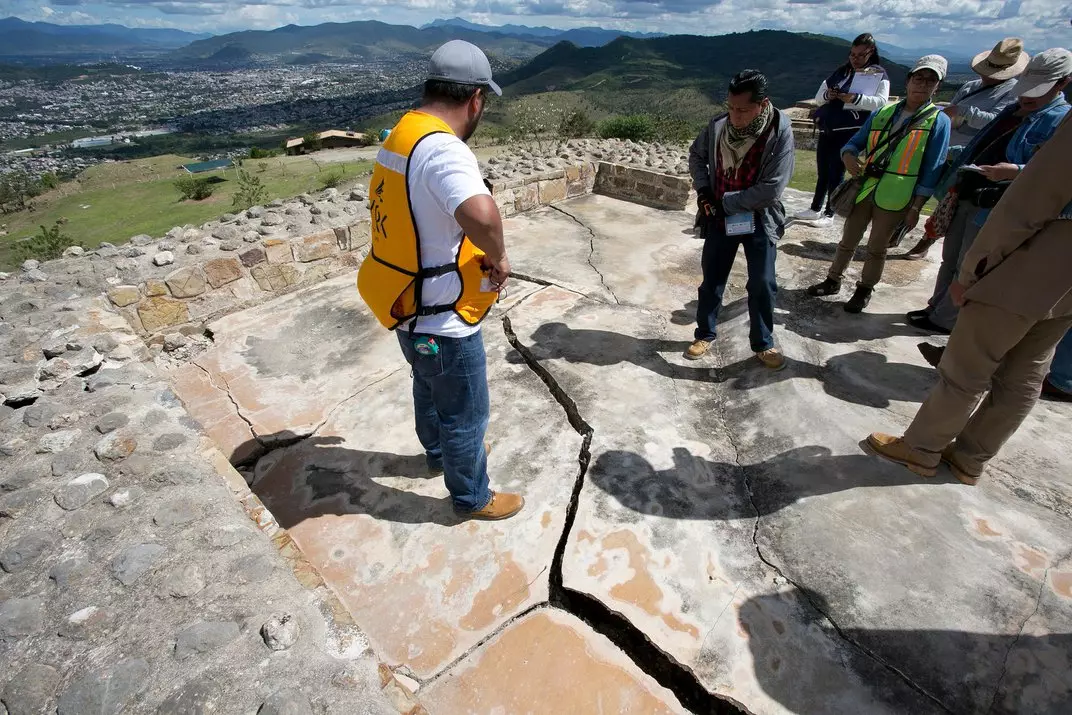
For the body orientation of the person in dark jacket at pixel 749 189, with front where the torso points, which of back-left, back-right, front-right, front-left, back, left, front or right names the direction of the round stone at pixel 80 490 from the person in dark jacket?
front-right

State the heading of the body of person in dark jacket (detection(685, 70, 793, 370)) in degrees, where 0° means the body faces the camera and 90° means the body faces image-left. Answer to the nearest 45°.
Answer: approximately 0°

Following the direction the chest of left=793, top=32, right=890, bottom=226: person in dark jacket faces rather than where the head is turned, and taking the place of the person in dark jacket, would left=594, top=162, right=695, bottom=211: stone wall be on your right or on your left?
on your right

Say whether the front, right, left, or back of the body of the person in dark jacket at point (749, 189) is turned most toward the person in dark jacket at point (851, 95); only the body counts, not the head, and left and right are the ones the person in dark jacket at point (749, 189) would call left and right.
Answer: back

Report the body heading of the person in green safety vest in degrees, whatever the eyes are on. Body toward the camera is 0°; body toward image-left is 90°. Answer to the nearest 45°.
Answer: approximately 45°

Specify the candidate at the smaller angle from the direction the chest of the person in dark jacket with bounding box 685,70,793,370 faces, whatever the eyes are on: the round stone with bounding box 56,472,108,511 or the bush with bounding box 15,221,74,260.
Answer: the round stone

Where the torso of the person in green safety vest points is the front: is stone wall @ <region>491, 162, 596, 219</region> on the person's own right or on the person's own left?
on the person's own right

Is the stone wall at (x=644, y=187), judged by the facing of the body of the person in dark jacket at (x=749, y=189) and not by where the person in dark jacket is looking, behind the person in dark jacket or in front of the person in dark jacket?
behind

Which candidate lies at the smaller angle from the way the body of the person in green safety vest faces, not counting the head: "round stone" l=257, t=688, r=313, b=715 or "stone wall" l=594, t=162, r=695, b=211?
the round stone

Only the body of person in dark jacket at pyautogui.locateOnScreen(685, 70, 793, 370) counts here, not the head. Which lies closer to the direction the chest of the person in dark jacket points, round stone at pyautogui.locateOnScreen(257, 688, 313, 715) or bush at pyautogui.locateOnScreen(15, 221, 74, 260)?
the round stone

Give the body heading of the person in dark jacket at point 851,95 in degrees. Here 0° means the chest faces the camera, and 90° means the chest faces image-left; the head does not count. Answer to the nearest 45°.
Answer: approximately 45°
